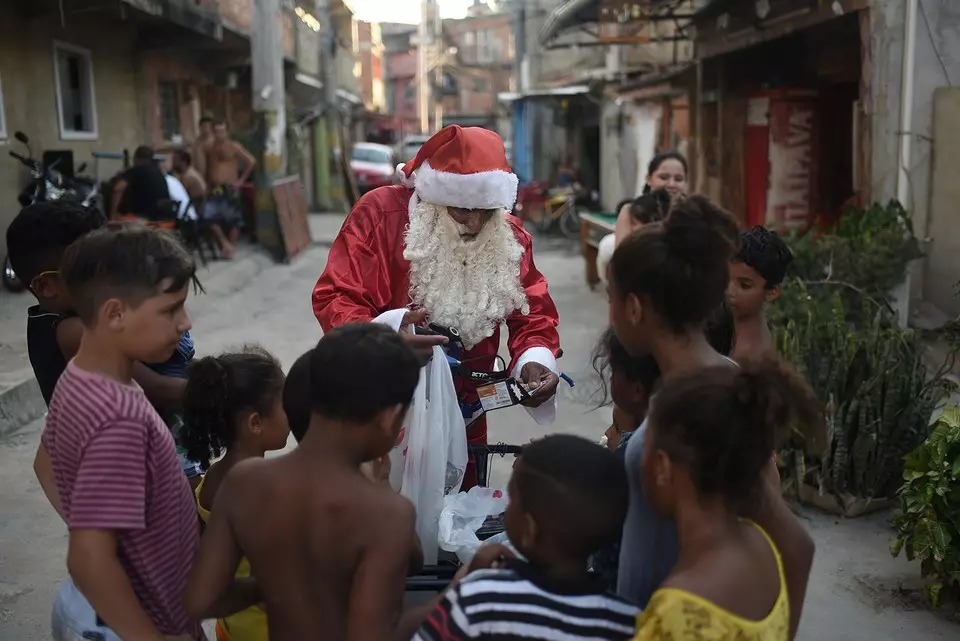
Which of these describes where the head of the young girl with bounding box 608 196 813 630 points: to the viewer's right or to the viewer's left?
to the viewer's left

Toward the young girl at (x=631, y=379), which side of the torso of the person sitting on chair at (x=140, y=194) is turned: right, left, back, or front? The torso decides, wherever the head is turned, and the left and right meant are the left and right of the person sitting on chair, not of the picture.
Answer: back

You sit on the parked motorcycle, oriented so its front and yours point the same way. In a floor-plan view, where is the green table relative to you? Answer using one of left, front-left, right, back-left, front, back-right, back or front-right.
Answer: back-left

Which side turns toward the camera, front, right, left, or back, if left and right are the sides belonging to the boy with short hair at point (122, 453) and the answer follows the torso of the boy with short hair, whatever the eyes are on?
right

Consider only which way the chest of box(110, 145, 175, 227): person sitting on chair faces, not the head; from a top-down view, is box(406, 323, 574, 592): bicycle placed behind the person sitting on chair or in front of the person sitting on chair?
behind

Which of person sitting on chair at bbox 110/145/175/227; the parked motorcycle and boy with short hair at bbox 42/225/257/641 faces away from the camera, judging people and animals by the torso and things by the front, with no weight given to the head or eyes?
the person sitting on chair

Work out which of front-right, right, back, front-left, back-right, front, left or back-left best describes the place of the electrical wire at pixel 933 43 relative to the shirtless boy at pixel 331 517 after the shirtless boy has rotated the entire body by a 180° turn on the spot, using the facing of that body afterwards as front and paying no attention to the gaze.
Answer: back

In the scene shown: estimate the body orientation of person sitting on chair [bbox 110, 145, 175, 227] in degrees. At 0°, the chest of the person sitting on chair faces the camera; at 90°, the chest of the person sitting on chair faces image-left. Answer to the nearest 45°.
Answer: approximately 180°

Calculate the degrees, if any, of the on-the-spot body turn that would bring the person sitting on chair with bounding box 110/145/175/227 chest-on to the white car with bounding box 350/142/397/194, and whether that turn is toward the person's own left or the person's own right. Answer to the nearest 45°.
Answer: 0° — they already face it

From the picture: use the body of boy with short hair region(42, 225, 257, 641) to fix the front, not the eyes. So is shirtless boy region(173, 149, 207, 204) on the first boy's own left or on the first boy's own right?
on the first boy's own left

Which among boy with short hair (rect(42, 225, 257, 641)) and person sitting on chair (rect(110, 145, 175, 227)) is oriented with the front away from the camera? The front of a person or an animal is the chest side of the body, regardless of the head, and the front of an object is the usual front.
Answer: the person sitting on chair

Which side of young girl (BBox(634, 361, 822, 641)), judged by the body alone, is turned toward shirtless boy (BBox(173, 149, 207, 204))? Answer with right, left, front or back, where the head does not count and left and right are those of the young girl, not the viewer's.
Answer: front

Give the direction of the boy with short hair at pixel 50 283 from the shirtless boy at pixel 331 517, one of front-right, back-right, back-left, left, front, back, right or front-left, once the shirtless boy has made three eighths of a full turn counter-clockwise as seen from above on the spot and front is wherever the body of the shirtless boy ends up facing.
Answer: front-right

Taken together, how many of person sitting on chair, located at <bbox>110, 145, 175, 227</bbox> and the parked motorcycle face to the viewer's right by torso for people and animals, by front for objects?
0

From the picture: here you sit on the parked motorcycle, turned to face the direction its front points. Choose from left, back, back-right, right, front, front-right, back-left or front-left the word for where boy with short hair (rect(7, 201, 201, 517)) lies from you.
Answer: front-left

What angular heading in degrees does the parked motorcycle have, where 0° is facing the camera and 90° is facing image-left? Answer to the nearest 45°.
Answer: approximately 45°
